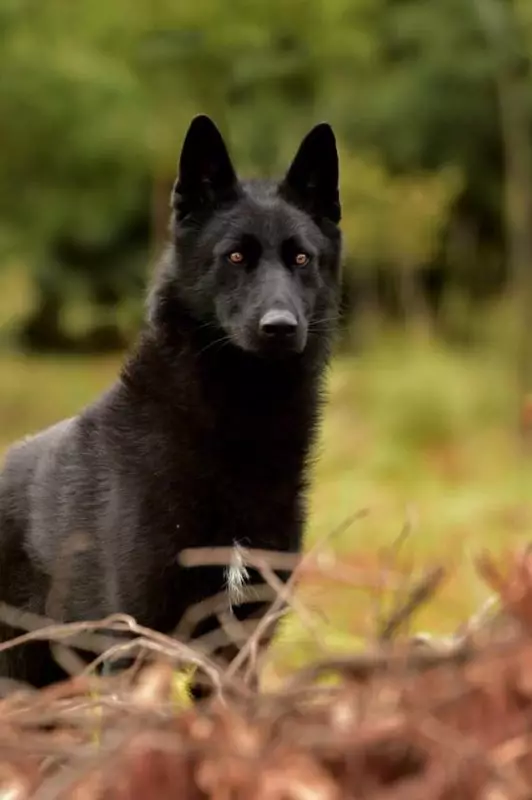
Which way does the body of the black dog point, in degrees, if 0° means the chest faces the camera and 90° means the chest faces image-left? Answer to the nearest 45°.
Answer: approximately 315°
